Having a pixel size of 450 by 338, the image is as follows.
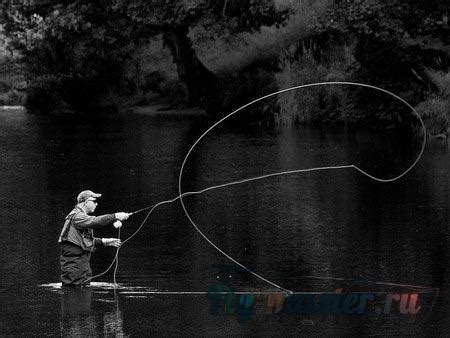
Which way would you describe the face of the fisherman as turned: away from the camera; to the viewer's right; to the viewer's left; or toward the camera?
to the viewer's right

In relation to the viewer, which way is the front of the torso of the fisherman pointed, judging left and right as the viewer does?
facing to the right of the viewer
